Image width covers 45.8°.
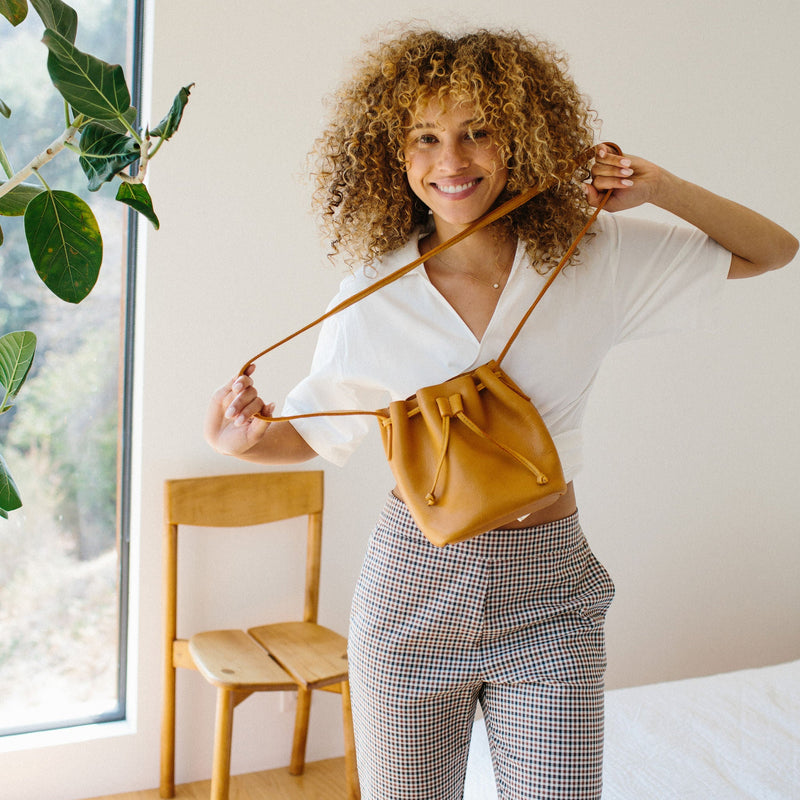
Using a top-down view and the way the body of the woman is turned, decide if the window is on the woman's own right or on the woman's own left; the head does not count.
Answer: on the woman's own right

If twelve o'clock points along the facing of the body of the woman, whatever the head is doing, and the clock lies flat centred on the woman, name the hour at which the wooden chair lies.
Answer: The wooden chair is roughly at 5 o'clock from the woman.
